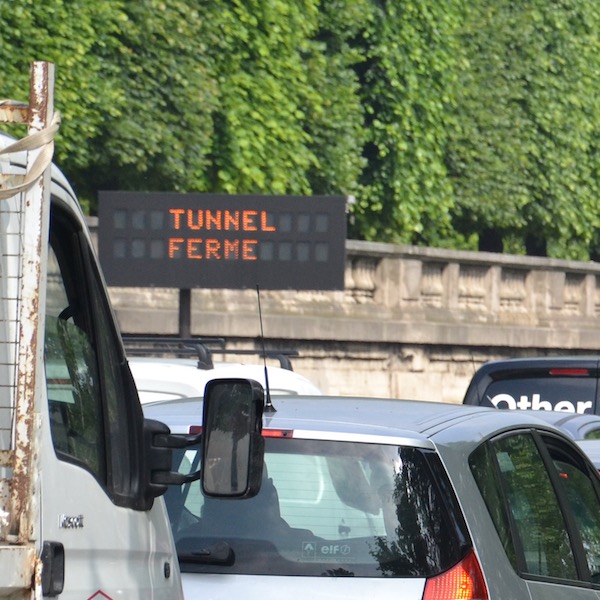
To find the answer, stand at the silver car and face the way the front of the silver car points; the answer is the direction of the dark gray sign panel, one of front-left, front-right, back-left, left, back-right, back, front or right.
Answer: front-left

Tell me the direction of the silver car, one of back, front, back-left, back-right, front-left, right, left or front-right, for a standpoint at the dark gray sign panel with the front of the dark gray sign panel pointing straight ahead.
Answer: front

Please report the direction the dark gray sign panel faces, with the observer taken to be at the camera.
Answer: facing the viewer

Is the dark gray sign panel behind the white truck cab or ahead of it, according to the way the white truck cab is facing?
ahead

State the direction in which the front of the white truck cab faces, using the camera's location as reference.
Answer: facing away from the viewer and to the right of the viewer

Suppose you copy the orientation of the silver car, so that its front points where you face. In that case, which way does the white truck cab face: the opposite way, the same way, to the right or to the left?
the same way

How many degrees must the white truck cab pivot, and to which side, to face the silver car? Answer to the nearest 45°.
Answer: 0° — it already faces it

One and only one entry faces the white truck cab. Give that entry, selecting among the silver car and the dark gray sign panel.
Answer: the dark gray sign panel

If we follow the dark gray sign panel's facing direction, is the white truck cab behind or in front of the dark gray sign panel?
in front

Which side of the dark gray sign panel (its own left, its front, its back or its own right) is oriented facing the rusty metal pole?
front

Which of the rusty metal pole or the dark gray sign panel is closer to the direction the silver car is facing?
the dark gray sign panel

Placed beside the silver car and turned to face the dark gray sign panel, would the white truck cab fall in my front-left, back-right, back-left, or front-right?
back-left
